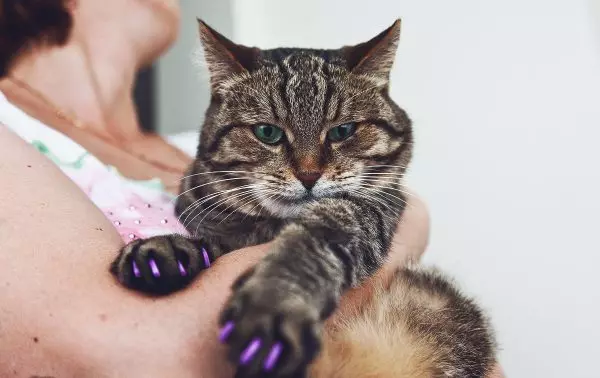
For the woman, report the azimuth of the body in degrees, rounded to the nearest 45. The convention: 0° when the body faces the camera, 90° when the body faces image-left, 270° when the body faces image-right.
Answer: approximately 270°

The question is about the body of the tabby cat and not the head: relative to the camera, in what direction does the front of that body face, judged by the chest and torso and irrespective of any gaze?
toward the camera
